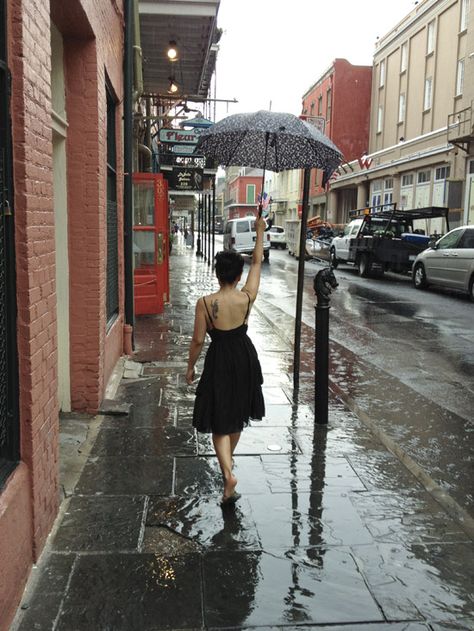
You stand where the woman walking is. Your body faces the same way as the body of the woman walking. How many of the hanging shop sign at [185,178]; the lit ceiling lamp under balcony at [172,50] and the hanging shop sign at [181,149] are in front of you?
3

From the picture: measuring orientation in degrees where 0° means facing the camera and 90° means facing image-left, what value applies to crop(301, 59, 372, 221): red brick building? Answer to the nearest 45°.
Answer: approximately 90°

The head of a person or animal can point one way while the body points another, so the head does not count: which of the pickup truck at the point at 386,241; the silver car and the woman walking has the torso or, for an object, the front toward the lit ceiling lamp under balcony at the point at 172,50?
the woman walking

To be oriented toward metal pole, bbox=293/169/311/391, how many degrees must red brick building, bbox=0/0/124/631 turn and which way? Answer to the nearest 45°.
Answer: approximately 45° to its left

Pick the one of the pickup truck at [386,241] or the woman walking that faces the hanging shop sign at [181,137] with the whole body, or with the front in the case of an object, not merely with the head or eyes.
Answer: the woman walking

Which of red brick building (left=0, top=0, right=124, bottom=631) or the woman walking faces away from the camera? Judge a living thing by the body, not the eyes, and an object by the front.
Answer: the woman walking

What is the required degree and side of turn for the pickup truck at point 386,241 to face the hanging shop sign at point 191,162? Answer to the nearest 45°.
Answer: approximately 45° to its left

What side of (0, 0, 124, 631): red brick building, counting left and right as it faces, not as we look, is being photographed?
right

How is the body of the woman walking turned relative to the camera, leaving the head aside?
away from the camera

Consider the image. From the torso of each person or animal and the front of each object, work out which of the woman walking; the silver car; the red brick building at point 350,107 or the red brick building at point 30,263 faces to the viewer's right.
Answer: the red brick building at point 30,263

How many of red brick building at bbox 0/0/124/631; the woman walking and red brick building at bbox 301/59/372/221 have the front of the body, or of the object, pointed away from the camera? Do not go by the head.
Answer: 1

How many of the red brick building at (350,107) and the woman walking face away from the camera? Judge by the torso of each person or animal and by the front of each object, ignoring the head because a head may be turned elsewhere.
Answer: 1

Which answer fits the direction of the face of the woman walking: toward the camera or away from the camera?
away from the camera
